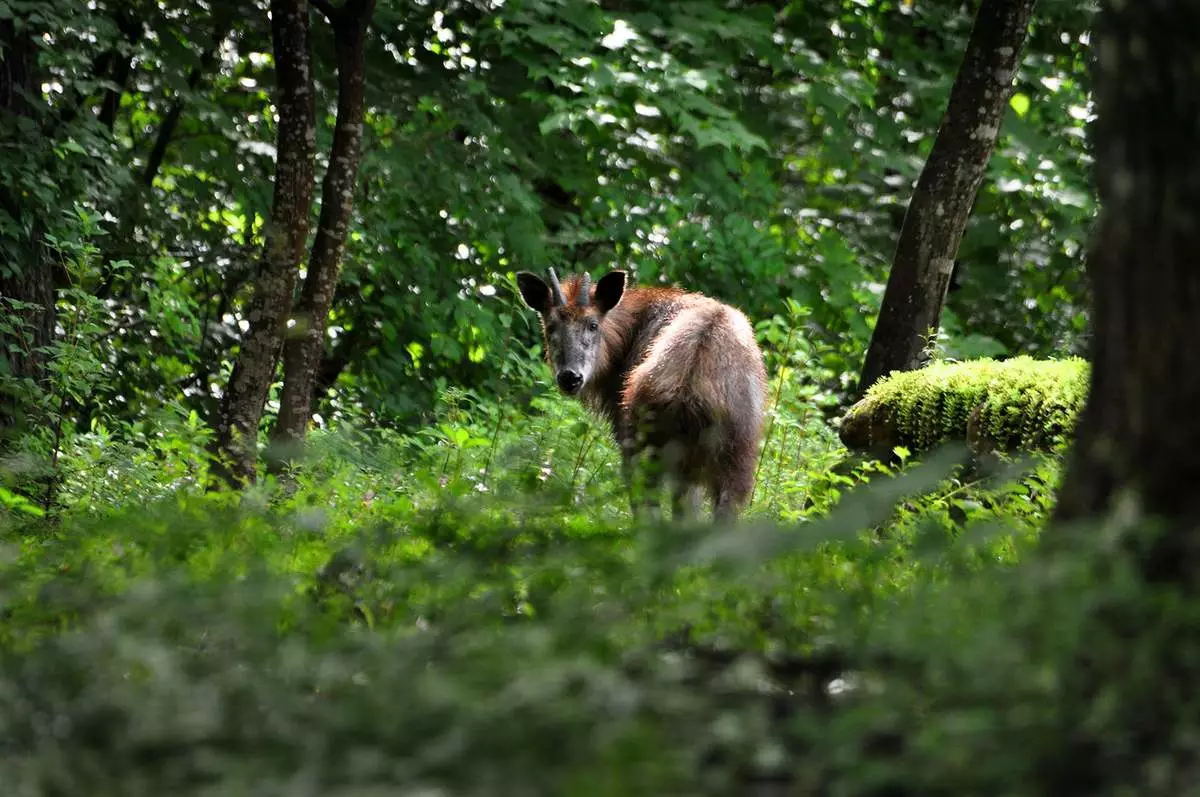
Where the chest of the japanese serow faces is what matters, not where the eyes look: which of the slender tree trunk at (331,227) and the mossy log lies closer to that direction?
the slender tree trunk

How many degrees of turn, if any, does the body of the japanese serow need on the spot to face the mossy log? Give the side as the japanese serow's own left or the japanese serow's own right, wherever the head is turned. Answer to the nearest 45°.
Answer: approximately 135° to the japanese serow's own right

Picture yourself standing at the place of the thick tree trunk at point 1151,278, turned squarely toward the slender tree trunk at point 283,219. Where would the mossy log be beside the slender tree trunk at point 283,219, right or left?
right

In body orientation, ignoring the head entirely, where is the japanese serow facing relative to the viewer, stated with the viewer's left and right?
facing away from the viewer and to the left of the viewer

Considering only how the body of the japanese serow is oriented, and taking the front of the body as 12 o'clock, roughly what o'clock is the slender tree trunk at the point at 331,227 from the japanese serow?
The slender tree trunk is roughly at 11 o'clock from the japanese serow.

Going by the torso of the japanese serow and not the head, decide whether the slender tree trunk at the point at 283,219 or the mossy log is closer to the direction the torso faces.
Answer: the slender tree trunk
